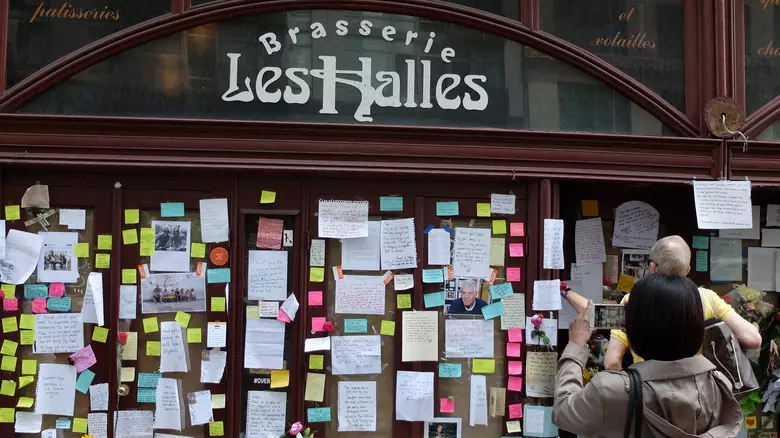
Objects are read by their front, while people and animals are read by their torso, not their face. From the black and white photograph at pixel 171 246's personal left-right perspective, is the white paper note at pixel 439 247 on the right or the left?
on its left

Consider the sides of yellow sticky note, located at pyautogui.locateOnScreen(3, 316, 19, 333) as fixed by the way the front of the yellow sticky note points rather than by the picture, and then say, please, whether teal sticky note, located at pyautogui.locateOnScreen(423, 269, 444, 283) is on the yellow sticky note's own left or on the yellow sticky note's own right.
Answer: on the yellow sticky note's own left

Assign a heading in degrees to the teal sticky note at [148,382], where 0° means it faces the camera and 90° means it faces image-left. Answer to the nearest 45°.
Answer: approximately 0°

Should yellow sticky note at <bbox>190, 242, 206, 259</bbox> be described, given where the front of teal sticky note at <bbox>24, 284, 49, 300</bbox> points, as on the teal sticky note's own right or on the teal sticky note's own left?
on the teal sticky note's own left

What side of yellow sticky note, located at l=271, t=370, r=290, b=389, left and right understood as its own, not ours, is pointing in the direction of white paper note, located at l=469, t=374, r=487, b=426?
left

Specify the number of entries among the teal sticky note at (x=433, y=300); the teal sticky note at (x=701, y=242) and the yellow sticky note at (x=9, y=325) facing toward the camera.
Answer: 3

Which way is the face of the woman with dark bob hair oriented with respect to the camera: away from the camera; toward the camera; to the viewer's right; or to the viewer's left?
away from the camera

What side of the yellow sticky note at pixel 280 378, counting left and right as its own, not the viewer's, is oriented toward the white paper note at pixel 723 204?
left

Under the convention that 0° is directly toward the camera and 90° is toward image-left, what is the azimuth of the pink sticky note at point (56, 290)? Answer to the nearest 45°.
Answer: approximately 0°
